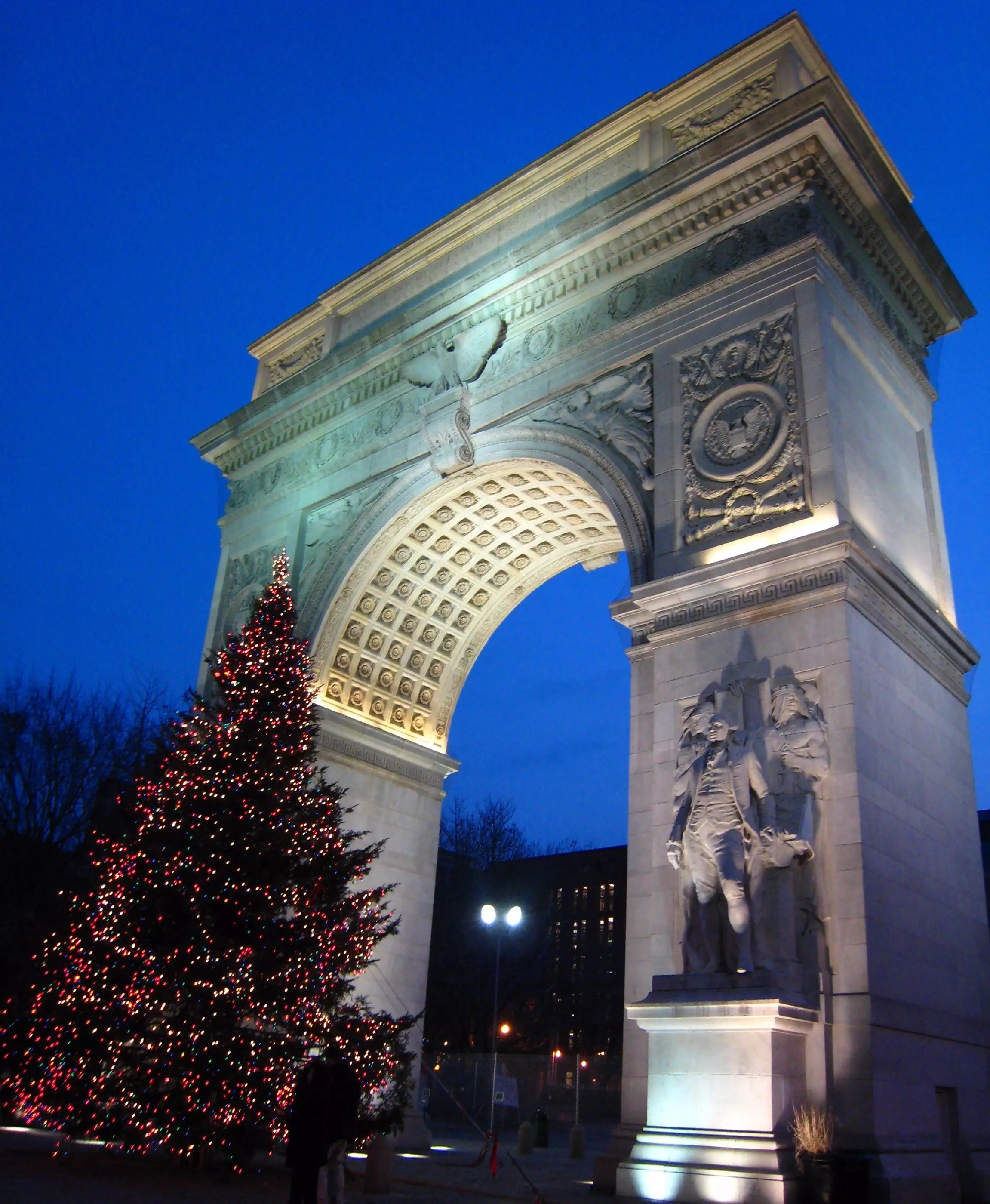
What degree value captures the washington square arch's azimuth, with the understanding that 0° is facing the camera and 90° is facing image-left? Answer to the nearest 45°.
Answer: approximately 45°

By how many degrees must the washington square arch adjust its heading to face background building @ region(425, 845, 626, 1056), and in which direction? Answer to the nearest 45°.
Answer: approximately 135° to its right
